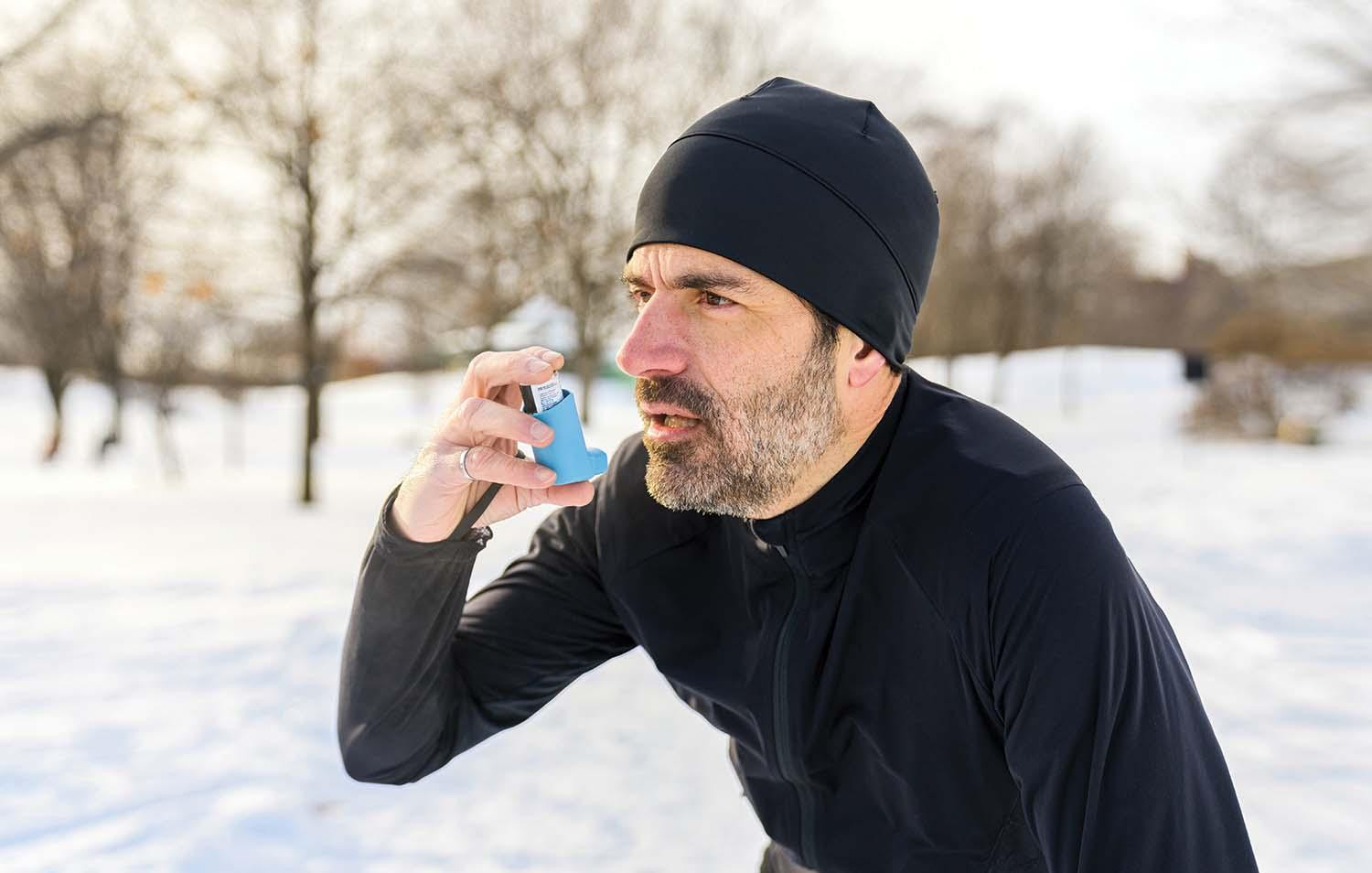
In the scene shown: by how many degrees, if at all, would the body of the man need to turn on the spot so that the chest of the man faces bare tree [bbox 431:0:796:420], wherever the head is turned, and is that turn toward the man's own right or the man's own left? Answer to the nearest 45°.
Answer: approximately 135° to the man's own right

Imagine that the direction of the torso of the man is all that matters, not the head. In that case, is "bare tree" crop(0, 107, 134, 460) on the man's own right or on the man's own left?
on the man's own right

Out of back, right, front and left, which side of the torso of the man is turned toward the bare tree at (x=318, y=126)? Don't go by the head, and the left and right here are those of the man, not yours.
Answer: right

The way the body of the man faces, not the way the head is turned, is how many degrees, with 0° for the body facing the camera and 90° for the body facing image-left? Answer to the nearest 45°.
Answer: approximately 45°

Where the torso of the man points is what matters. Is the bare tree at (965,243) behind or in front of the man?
behind
